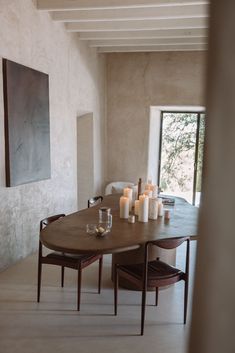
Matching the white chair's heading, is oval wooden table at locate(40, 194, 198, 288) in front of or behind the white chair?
in front

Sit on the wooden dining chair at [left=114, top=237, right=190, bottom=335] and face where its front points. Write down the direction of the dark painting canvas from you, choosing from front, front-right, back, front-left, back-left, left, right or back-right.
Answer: front

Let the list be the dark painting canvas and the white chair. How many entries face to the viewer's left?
0

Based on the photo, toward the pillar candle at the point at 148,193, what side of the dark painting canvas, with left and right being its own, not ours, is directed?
front

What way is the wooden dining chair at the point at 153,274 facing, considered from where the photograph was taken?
facing away from the viewer and to the left of the viewer

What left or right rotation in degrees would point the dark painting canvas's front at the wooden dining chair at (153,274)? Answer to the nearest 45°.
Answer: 0° — it already faces it

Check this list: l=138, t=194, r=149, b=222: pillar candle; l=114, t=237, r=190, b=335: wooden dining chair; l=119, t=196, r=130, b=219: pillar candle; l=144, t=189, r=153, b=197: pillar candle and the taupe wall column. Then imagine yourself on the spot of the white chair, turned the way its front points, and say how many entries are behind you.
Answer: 0

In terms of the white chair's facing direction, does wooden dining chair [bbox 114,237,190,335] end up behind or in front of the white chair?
in front

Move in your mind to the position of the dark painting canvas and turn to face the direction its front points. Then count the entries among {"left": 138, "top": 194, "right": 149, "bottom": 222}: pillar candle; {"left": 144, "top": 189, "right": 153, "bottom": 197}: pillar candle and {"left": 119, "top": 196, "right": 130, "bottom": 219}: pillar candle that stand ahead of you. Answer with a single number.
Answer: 3

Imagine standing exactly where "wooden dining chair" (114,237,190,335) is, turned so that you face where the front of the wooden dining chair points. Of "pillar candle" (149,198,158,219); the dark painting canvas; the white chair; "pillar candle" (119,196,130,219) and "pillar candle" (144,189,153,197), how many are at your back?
0

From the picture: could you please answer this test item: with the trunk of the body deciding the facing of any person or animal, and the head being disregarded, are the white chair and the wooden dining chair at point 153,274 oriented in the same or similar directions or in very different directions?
very different directions

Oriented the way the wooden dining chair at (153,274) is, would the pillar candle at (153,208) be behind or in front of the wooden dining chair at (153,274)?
in front

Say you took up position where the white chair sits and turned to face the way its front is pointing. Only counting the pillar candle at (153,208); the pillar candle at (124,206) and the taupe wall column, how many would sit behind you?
0

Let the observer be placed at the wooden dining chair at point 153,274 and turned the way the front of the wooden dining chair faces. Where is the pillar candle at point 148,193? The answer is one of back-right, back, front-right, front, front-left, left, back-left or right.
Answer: front-right

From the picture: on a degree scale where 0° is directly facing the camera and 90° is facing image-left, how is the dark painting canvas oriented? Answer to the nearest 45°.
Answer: approximately 315°
